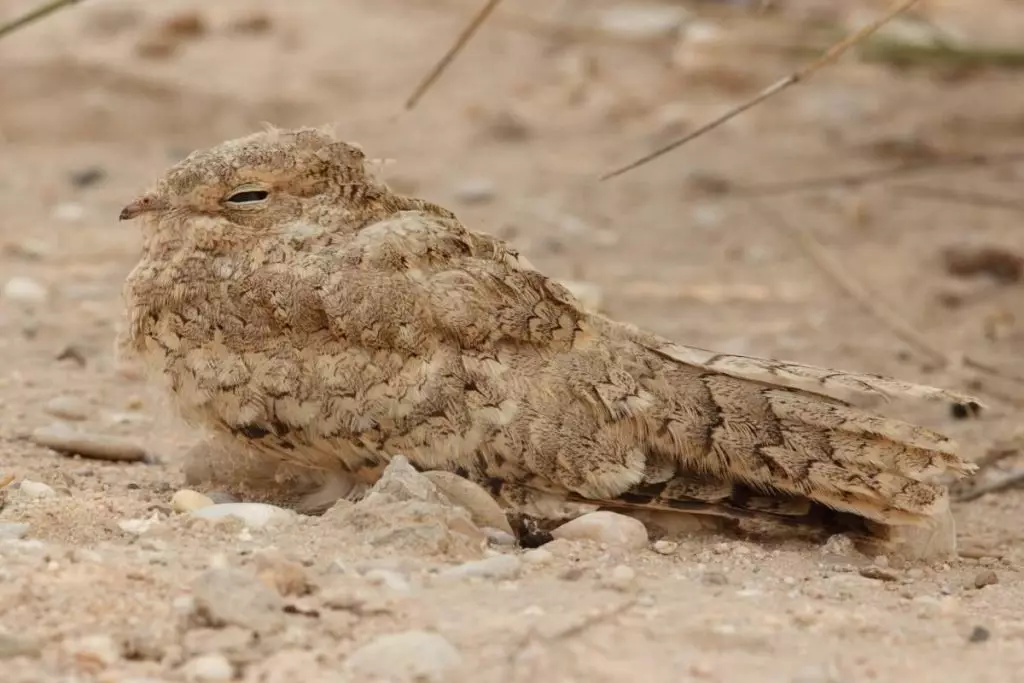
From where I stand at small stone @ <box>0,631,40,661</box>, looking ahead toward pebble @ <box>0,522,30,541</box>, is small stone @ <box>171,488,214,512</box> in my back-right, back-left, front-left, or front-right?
front-right

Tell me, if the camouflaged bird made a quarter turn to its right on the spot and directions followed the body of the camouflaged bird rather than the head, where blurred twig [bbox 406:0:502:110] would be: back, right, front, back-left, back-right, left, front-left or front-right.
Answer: front

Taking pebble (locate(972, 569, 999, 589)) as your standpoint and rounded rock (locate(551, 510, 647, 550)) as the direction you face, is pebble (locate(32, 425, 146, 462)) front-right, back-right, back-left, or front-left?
front-right

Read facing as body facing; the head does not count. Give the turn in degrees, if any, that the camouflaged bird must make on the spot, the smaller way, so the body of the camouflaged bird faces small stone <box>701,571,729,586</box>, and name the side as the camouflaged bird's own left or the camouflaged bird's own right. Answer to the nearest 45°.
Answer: approximately 135° to the camouflaged bird's own left

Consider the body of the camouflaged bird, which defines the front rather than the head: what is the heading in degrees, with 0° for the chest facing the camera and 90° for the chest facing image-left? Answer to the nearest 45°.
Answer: approximately 90°

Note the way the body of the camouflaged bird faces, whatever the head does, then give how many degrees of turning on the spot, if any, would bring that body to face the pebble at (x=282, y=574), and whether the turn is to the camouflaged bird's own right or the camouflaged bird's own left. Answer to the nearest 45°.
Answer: approximately 90° to the camouflaged bird's own left

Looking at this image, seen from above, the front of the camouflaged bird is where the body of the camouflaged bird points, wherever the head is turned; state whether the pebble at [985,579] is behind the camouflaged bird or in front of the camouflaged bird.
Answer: behind

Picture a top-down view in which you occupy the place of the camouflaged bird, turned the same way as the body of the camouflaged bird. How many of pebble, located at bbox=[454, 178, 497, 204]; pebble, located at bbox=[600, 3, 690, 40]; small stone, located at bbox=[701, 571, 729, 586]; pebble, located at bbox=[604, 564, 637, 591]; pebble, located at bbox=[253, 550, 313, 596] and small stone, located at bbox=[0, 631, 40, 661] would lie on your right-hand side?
2

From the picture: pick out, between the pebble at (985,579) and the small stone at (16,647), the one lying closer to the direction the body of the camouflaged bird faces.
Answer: the small stone

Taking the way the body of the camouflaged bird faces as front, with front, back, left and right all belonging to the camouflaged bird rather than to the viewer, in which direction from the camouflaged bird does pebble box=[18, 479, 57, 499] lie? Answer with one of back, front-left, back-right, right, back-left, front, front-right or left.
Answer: front

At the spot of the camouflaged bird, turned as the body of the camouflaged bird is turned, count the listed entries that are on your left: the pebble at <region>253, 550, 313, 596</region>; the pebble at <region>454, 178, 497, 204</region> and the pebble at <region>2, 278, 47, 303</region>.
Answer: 1

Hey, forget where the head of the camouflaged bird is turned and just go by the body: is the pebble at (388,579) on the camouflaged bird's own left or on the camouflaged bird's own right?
on the camouflaged bird's own left
